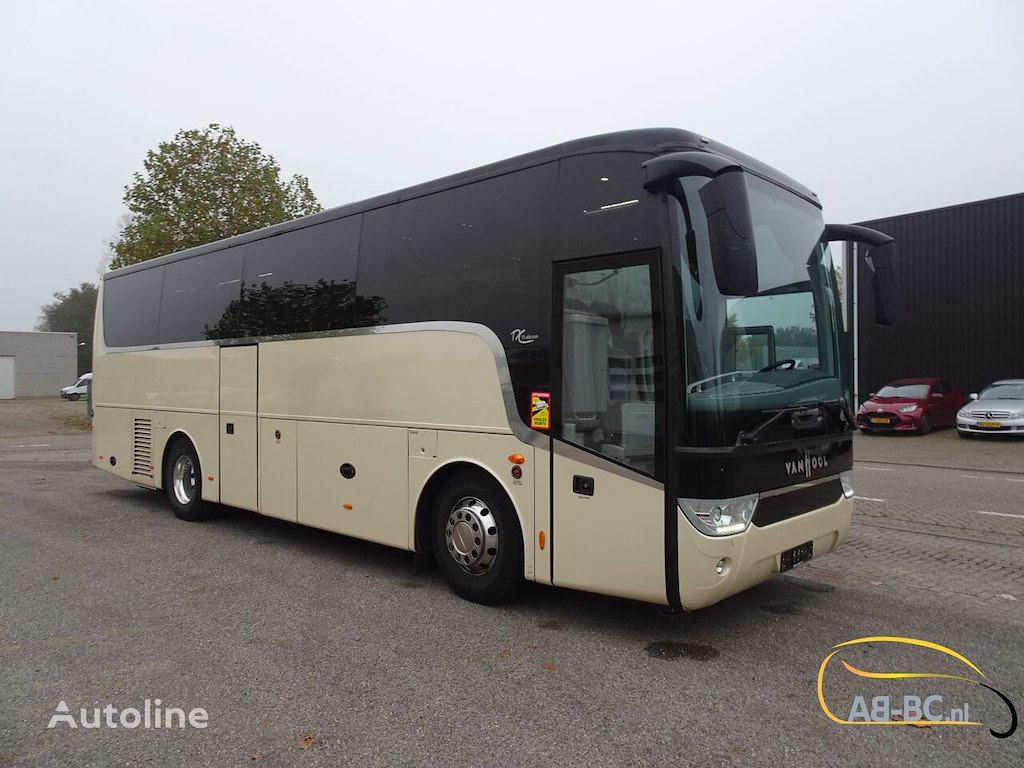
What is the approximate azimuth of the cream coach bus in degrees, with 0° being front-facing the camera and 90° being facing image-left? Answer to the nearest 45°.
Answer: approximately 315°

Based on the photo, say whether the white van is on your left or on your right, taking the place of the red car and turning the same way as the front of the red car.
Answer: on your right

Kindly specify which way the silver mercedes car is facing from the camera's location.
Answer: facing the viewer and to the left of the viewer

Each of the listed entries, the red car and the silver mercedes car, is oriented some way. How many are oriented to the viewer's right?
0

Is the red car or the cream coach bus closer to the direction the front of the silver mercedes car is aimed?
the cream coach bus

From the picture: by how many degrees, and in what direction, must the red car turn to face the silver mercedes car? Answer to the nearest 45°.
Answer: approximately 90° to its left
